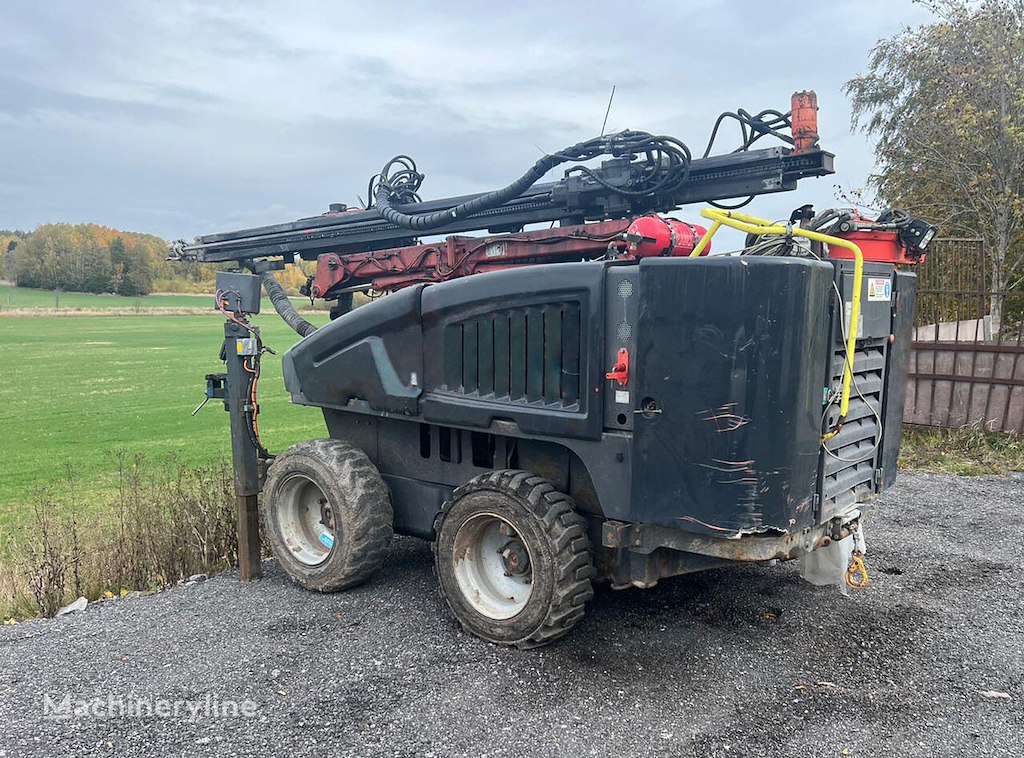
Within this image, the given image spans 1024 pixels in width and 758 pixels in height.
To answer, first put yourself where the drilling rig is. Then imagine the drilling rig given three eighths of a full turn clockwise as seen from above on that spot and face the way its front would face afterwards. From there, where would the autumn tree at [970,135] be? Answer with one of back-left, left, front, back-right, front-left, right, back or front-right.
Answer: front-left

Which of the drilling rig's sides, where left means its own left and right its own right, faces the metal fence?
right

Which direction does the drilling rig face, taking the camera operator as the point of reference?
facing away from the viewer and to the left of the viewer
